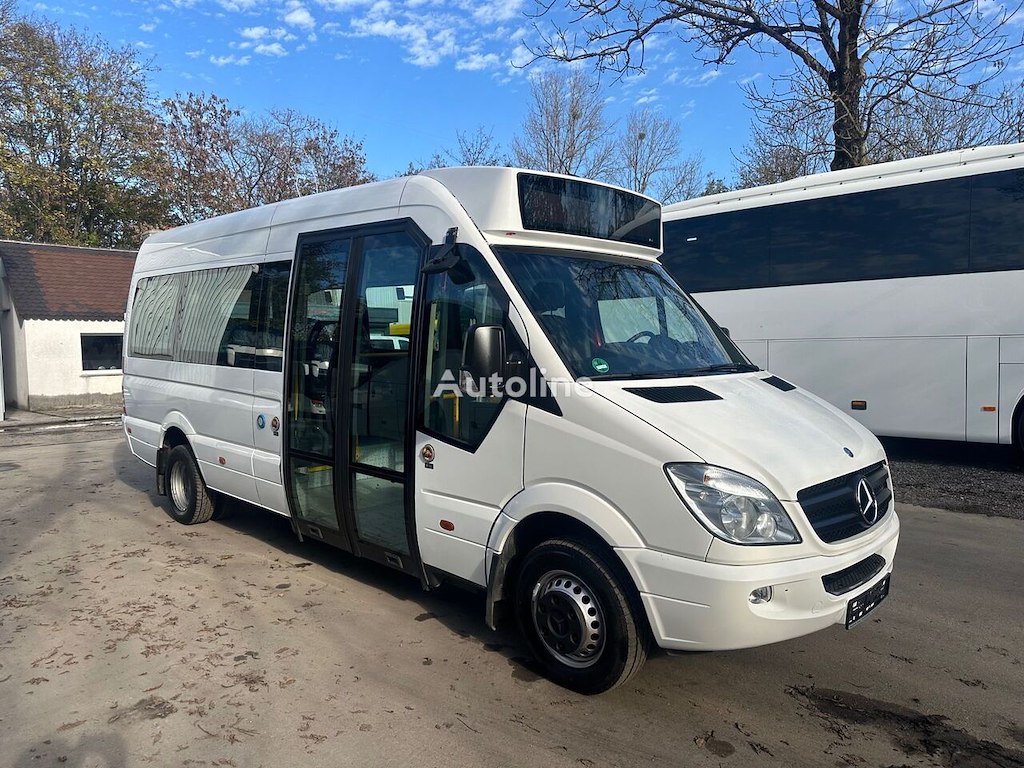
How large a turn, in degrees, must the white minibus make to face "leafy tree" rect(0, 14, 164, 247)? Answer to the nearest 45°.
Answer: approximately 180°

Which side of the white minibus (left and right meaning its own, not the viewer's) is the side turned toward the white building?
back

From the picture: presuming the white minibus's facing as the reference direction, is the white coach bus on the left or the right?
on its left

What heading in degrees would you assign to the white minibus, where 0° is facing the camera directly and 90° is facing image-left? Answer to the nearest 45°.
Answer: approximately 315°
